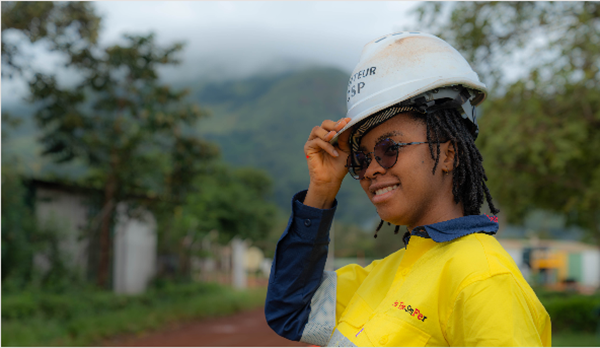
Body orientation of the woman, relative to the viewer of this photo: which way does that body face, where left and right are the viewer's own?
facing the viewer and to the left of the viewer

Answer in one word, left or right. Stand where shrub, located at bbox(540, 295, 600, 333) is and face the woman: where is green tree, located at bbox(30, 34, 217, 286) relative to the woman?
right

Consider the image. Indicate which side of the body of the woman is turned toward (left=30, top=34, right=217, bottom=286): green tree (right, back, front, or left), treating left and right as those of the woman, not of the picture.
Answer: right

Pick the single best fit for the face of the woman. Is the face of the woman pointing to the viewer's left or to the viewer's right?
to the viewer's left

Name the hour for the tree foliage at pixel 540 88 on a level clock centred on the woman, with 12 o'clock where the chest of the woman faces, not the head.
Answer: The tree foliage is roughly at 5 o'clock from the woman.

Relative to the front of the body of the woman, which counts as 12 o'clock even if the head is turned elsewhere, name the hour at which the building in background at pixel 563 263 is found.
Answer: The building in background is roughly at 5 o'clock from the woman.

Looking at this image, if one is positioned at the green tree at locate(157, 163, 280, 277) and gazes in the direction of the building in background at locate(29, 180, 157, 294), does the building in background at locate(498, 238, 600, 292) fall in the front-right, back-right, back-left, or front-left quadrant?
back-left
